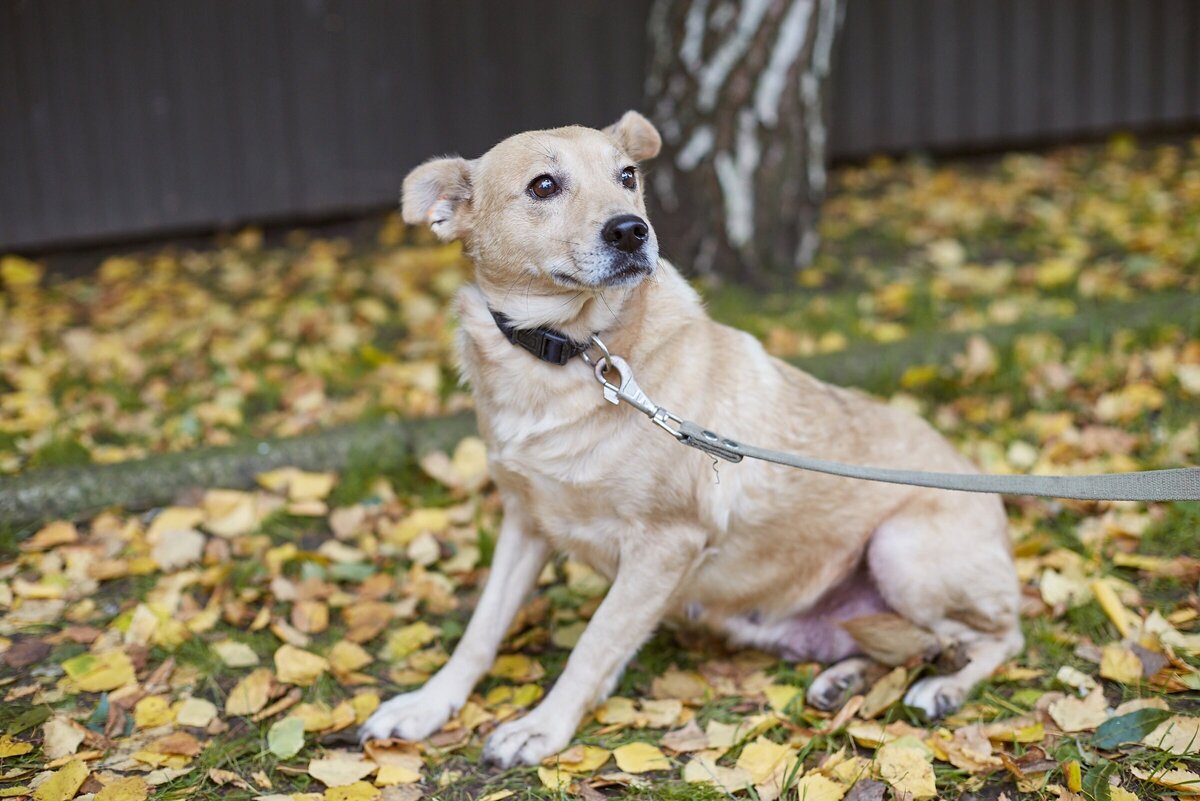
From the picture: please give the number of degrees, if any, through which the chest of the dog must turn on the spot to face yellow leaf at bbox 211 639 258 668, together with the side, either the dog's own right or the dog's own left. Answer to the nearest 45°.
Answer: approximately 45° to the dog's own right

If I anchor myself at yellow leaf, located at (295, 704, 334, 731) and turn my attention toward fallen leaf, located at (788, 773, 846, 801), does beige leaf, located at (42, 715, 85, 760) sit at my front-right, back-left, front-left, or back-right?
back-right

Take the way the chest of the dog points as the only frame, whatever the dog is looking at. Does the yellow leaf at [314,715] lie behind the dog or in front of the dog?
in front

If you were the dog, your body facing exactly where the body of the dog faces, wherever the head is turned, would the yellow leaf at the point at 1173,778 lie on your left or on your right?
on your left

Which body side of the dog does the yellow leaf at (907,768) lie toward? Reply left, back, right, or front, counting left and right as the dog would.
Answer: left

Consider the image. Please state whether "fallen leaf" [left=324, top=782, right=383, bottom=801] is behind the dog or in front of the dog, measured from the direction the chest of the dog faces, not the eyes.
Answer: in front

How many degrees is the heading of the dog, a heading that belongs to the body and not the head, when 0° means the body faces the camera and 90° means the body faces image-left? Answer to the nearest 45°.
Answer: approximately 45°
